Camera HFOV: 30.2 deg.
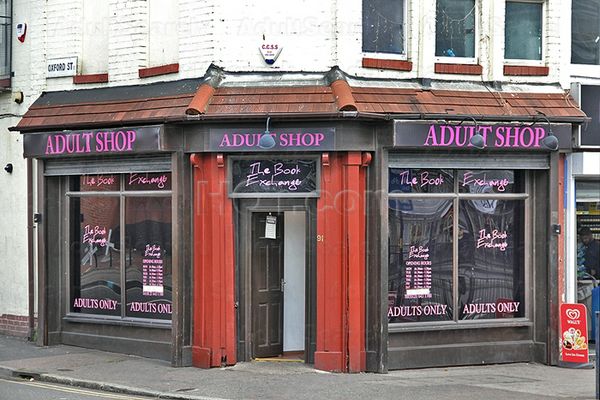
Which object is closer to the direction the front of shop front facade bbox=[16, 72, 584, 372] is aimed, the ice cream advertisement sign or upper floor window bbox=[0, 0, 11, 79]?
the ice cream advertisement sign

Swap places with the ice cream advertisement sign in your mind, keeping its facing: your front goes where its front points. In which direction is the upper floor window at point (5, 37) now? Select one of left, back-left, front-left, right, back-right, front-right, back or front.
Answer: right

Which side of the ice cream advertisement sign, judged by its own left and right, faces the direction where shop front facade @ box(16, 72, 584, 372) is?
right

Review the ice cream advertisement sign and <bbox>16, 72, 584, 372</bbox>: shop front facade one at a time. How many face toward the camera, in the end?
2

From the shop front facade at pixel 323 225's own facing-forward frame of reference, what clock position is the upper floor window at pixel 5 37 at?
The upper floor window is roughly at 4 o'clock from the shop front facade.

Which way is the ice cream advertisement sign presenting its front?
toward the camera

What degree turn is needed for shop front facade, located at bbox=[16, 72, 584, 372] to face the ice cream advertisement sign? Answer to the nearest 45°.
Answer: approximately 90° to its left

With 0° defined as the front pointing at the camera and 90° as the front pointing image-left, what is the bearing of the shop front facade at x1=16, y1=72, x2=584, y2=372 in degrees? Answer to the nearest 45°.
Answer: approximately 0°
